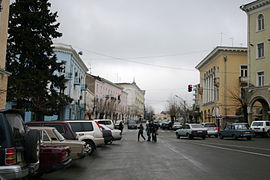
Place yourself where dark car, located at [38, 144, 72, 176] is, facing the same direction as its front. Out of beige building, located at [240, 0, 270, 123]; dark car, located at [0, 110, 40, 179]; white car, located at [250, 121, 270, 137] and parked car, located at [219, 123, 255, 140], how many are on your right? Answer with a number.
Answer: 3

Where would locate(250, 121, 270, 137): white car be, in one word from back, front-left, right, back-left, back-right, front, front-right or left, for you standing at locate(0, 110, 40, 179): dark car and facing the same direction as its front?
right

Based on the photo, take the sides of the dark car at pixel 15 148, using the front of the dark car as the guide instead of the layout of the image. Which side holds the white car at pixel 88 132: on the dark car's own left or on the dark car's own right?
on the dark car's own right

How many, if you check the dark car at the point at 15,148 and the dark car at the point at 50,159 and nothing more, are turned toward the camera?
0

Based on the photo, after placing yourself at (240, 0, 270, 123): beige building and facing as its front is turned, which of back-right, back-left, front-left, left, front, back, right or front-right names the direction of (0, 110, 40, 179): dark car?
front-left

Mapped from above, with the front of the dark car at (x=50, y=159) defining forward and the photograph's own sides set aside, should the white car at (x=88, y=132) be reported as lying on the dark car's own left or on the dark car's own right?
on the dark car's own right

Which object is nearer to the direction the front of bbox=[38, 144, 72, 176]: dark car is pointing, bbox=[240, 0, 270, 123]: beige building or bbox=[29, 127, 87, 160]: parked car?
the parked car

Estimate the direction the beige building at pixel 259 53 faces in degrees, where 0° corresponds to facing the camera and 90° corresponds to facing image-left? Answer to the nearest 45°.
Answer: approximately 45°

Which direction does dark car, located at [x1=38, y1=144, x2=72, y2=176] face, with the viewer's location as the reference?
facing away from the viewer and to the left of the viewer

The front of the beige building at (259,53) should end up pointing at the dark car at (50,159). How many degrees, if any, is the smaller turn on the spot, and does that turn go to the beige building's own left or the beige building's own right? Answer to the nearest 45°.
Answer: approximately 45° to the beige building's own left

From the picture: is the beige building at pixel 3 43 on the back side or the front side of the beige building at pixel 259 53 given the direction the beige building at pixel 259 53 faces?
on the front side

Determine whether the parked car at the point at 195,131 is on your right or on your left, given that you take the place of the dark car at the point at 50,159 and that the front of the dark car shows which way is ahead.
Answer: on your right

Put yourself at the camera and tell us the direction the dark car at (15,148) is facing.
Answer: facing away from the viewer and to the left of the viewer

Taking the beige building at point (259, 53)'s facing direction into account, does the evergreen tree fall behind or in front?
in front
